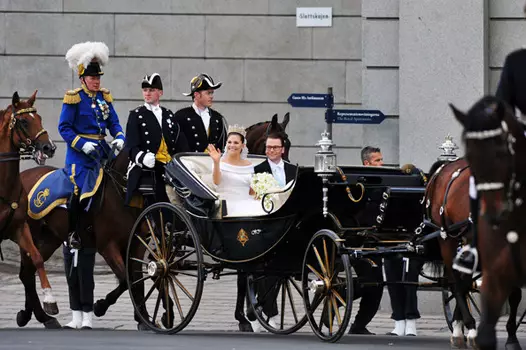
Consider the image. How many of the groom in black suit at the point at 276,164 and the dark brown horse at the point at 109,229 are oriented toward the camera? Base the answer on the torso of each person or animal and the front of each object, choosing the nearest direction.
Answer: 1

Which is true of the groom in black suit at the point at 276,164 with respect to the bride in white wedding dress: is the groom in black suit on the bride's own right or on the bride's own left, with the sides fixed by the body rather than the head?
on the bride's own left

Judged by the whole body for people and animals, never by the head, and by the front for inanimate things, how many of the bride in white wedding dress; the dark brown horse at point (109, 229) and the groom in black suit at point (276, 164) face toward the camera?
2

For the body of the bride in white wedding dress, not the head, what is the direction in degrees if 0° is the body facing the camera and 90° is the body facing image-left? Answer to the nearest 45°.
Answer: approximately 0°

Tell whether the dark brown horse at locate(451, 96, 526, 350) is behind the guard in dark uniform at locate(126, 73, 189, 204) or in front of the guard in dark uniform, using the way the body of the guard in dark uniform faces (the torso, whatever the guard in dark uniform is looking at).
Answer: in front
